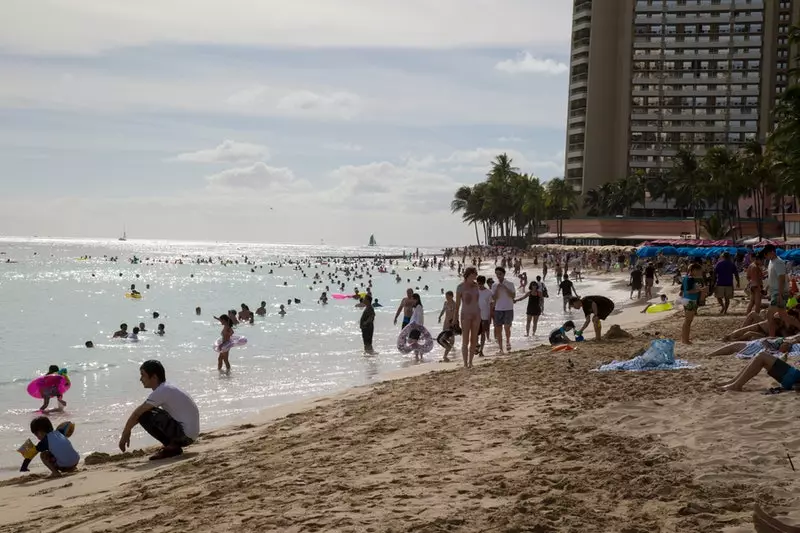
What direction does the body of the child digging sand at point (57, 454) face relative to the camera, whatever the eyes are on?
to the viewer's left

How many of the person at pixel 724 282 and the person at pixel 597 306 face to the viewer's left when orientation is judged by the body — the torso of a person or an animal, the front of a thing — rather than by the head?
1

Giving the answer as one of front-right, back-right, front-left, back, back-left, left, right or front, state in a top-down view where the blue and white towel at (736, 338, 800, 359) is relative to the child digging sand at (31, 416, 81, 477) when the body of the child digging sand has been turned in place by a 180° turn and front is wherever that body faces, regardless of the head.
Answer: front

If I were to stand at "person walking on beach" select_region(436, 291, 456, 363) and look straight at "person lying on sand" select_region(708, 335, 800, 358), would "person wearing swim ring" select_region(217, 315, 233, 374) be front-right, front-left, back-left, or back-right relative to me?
back-right

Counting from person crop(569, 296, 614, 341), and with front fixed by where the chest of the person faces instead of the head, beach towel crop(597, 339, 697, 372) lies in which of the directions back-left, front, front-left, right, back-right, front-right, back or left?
left

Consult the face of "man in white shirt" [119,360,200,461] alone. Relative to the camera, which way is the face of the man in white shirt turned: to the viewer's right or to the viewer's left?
to the viewer's left

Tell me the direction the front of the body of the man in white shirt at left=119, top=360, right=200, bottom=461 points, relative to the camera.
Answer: to the viewer's left
